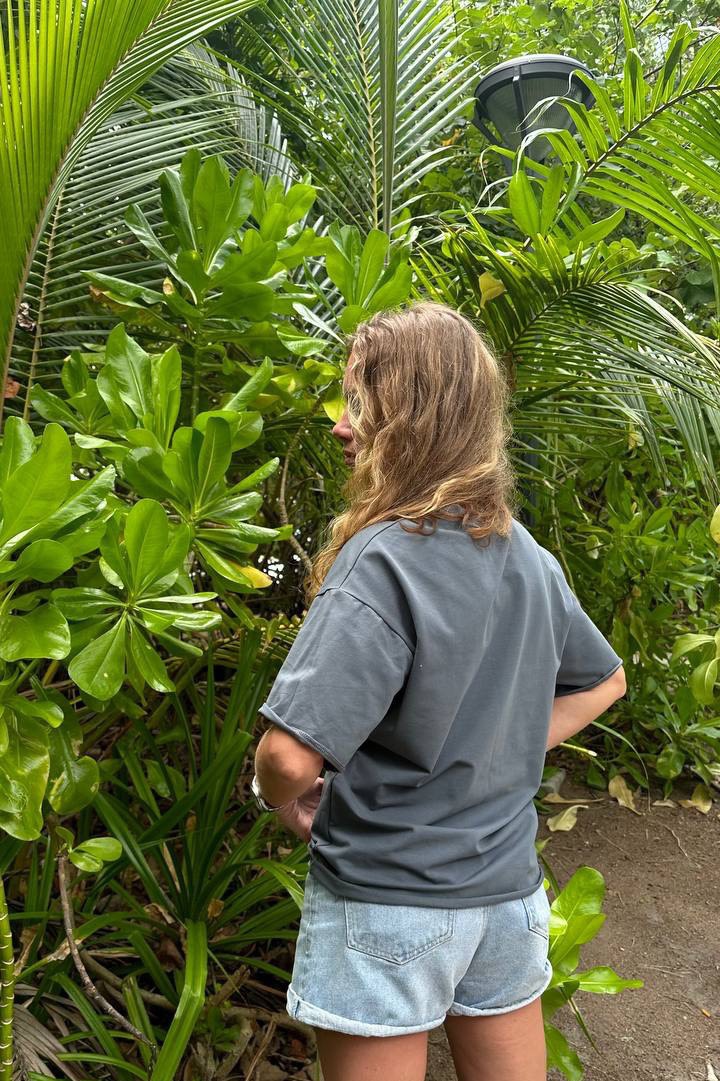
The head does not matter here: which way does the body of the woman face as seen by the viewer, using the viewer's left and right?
facing away from the viewer and to the left of the viewer

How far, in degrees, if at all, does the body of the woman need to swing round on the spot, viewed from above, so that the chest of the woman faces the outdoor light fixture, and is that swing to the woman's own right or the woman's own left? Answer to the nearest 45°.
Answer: approximately 45° to the woman's own right

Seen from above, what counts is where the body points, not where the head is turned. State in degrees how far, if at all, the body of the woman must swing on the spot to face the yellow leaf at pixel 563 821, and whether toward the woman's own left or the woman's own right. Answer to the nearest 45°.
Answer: approximately 45° to the woman's own right

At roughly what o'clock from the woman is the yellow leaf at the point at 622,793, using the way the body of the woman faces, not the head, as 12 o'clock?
The yellow leaf is roughly at 2 o'clock from the woman.

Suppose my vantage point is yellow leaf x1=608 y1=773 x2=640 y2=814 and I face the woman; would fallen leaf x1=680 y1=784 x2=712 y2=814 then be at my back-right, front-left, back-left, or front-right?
back-left

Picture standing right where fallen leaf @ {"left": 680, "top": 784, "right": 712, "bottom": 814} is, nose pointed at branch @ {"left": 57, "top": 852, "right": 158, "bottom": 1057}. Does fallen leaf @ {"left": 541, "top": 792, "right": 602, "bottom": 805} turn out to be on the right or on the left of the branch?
right
